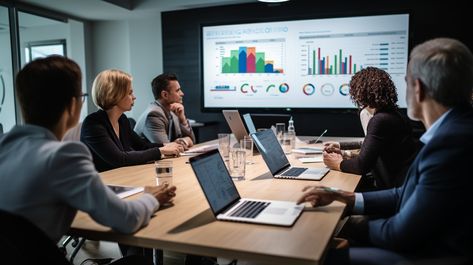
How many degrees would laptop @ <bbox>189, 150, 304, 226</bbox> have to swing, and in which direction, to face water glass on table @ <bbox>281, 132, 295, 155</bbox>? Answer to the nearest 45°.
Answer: approximately 90° to its left

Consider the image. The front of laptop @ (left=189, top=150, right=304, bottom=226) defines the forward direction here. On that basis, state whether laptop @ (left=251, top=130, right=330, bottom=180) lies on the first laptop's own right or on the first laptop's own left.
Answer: on the first laptop's own left

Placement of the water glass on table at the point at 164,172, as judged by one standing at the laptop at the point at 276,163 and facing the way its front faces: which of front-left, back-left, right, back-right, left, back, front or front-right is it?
back-right

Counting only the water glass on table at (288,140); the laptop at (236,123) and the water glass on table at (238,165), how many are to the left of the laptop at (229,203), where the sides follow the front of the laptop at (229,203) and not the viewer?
3

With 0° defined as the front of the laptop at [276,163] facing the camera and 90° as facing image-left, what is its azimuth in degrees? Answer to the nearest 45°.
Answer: approximately 270°

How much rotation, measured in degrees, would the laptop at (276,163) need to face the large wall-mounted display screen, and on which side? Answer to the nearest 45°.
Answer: approximately 90° to its left

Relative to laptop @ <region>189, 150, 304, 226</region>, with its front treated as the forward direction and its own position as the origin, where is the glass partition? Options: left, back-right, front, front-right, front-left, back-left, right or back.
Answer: back-left

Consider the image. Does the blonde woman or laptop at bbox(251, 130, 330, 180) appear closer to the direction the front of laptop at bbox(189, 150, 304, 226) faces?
the laptop

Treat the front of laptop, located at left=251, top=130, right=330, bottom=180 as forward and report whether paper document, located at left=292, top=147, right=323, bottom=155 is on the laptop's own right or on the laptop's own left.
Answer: on the laptop's own left

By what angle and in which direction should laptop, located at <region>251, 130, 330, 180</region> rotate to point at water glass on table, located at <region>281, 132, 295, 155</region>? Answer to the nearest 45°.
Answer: approximately 90° to its left

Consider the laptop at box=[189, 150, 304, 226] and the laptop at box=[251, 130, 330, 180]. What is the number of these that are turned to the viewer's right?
2
